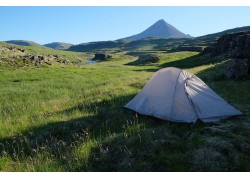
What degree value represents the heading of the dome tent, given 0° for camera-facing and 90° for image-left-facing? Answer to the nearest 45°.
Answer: approximately 315°

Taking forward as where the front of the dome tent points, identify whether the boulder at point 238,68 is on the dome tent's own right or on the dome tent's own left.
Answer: on the dome tent's own left
